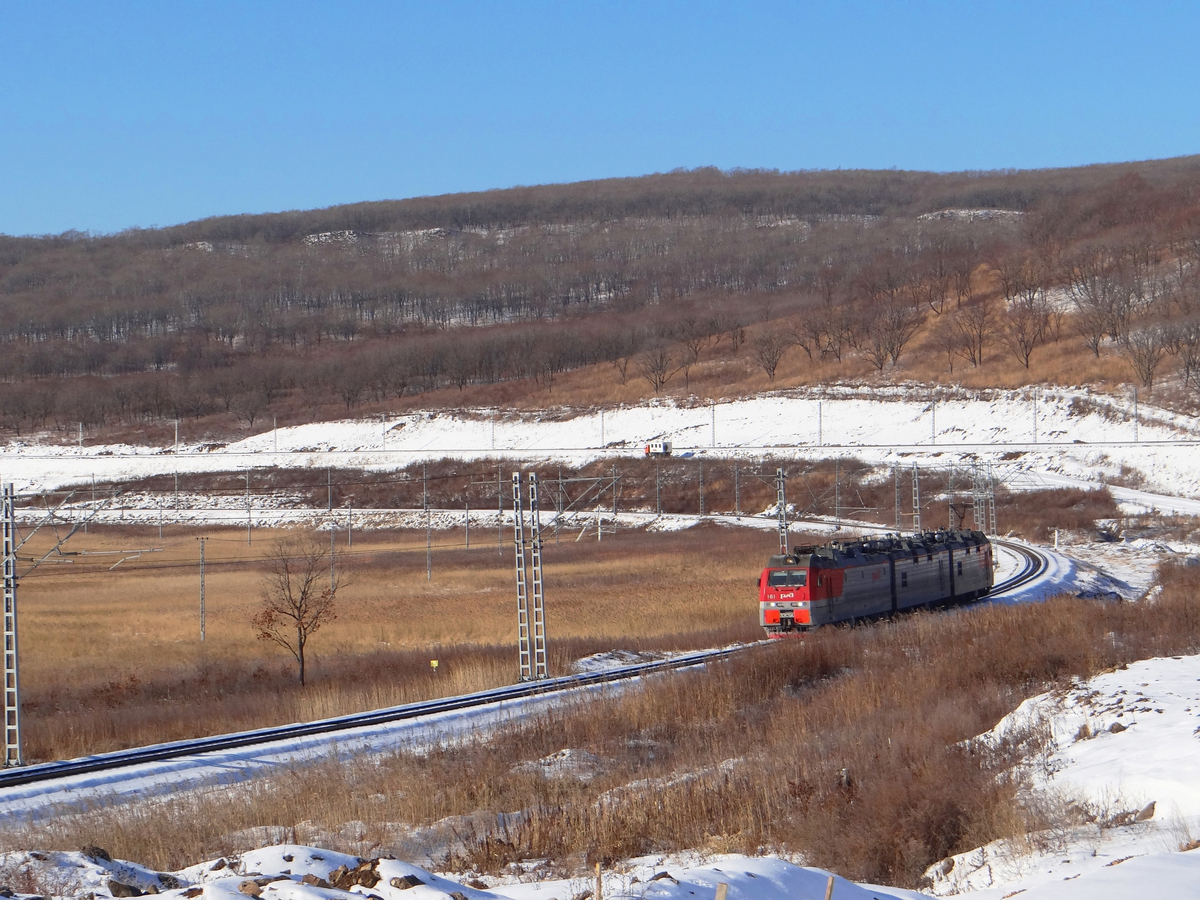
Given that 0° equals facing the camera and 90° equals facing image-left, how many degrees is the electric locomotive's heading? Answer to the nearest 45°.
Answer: approximately 45°

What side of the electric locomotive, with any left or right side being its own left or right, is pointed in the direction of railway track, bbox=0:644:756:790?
front

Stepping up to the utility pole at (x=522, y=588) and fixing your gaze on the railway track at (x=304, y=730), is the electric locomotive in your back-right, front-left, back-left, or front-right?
back-left

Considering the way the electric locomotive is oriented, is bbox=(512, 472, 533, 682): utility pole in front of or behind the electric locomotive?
in front

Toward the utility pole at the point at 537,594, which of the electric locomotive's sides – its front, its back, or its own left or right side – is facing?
front
